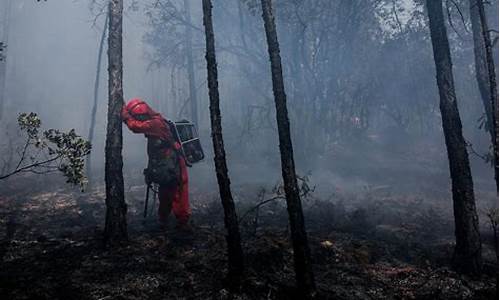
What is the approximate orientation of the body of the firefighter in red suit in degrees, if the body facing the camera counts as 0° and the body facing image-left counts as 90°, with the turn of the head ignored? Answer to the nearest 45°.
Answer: approximately 90°

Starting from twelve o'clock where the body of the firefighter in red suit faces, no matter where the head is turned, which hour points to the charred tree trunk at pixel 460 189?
The charred tree trunk is roughly at 7 o'clock from the firefighter in red suit.

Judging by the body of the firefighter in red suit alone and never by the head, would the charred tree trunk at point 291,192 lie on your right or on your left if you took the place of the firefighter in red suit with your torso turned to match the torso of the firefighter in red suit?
on your left

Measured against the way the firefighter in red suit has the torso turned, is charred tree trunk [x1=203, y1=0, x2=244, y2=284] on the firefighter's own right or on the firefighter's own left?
on the firefighter's own left

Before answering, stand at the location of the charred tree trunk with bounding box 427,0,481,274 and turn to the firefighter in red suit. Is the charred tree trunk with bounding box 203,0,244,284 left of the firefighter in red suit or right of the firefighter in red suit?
left
